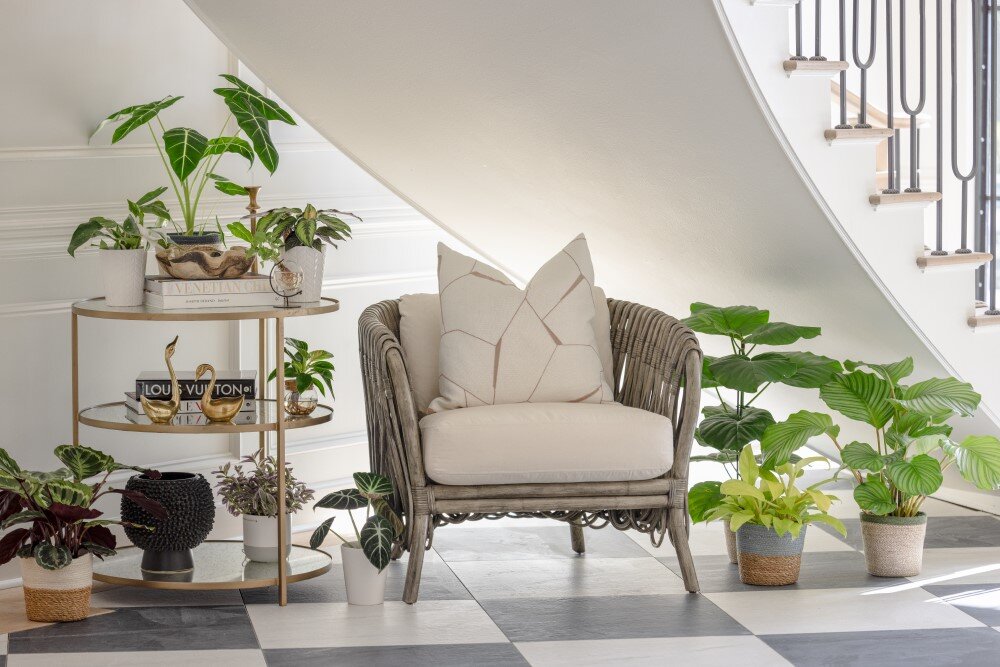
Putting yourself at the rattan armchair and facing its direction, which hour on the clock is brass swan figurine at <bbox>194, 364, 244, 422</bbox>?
The brass swan figurine is roughly at 3 o'clock from the rattan armchair.

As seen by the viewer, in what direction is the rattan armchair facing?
toward the camera

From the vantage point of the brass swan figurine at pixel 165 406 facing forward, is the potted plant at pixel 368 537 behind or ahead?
ahead

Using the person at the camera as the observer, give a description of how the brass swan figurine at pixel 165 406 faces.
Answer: facing to the right of the viewer

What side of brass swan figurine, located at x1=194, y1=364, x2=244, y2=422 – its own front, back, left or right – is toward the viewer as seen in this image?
left

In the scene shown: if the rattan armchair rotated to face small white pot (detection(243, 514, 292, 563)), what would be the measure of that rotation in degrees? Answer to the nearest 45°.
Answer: approximately 90° to its right

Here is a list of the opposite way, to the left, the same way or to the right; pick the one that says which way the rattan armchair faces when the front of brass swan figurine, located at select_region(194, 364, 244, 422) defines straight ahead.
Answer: to the left

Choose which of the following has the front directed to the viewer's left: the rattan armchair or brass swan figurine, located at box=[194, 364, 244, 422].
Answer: the brass swan figurine

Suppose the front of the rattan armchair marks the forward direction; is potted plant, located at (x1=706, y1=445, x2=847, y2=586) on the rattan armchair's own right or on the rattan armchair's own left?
on the rattan armchair's own left

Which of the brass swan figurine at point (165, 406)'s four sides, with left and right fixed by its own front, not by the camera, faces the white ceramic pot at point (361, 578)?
front

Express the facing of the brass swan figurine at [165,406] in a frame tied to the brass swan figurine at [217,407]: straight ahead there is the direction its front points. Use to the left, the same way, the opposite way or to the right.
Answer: the opposite way

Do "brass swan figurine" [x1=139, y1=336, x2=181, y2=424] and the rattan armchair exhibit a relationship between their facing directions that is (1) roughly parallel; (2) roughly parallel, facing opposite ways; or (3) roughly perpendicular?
roughly perpendicular
